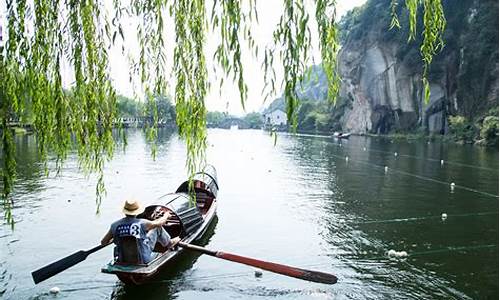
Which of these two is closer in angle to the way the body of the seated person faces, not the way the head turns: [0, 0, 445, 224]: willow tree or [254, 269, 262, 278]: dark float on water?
the dark float on water

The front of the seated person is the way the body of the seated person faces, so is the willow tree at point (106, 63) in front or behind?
behind

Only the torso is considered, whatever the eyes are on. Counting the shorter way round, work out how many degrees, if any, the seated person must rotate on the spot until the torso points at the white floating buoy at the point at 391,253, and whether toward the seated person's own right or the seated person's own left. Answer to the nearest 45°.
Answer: approximately 45° to the seated person's own right

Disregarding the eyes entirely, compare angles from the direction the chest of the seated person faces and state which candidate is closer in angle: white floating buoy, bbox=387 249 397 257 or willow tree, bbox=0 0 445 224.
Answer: the white floating buoy

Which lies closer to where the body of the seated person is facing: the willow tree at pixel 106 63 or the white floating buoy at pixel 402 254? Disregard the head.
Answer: the white floating buoy

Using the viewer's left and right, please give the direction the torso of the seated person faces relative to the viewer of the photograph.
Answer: facing away from the viewer and to the right of the viewer
